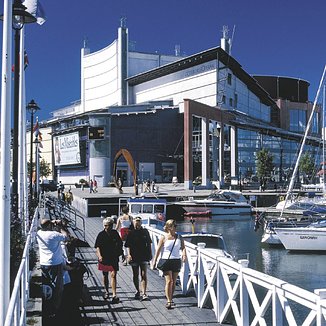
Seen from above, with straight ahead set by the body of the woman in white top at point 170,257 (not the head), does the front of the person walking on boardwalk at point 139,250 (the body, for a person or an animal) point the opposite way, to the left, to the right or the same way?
the same way

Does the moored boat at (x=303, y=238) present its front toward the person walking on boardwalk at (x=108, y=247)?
no

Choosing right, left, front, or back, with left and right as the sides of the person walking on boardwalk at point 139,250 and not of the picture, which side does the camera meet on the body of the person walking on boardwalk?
front

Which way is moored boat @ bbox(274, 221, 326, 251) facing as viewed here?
to the viewer's left

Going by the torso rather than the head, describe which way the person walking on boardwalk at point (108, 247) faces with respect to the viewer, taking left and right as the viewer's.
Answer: facing the viewer

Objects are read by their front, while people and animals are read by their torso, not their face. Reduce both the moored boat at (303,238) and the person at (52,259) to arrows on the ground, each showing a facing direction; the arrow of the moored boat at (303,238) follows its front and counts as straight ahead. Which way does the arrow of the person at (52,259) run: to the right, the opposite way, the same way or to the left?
to the right

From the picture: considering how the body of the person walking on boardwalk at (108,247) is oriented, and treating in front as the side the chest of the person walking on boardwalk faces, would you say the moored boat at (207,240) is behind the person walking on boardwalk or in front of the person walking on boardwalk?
behind

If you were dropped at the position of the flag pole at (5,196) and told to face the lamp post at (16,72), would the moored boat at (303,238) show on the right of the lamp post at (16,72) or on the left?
right

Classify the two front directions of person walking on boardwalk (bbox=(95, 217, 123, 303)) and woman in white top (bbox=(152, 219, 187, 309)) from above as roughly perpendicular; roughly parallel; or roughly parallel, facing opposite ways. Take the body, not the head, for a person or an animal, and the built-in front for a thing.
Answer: roughly parallel

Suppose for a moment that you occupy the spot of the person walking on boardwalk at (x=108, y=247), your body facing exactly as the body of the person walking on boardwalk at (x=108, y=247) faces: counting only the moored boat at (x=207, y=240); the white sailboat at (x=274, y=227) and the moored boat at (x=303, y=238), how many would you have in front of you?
0

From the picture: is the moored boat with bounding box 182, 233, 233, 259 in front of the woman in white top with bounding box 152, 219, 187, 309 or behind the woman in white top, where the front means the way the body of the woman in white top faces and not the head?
behind
